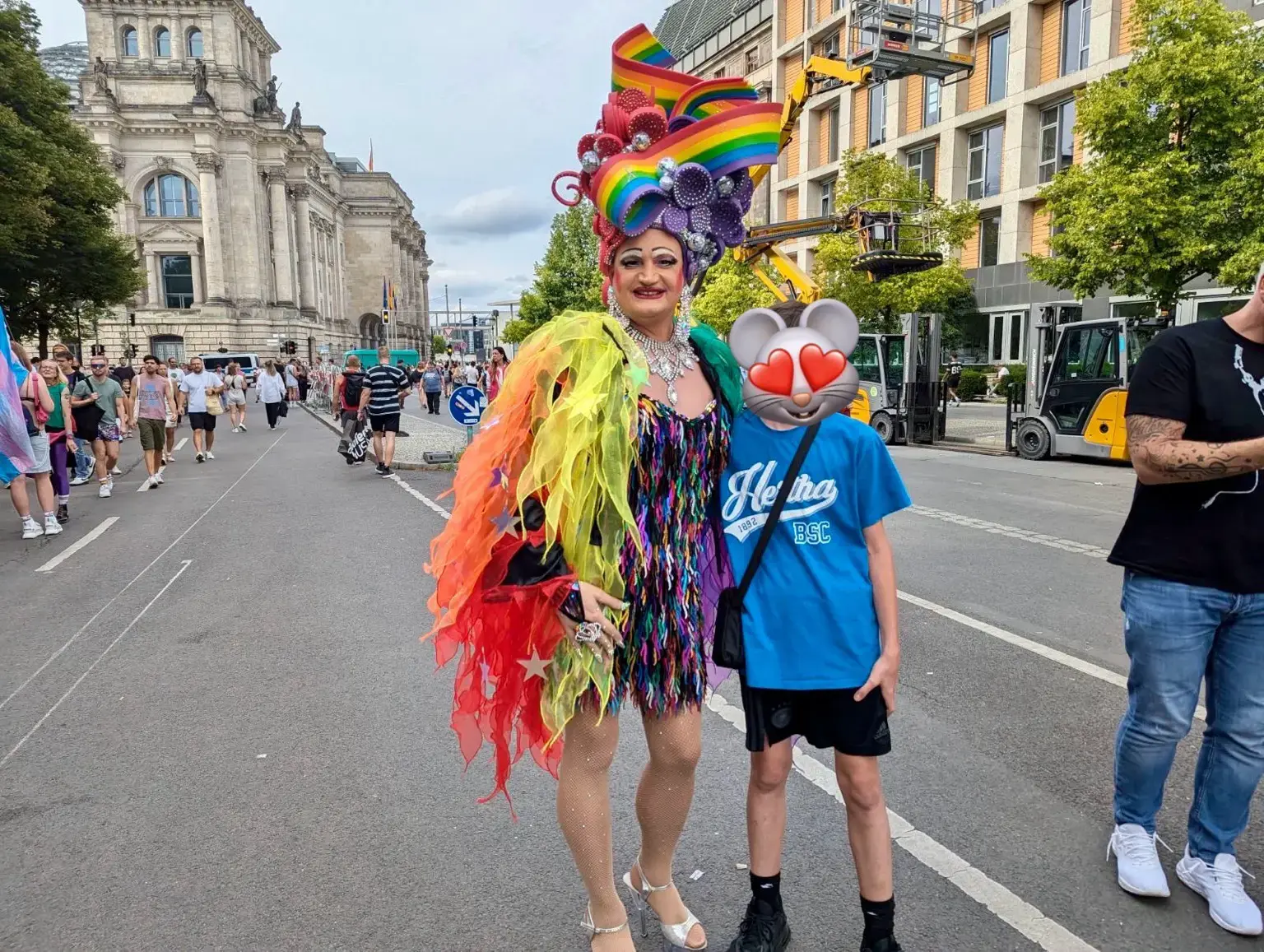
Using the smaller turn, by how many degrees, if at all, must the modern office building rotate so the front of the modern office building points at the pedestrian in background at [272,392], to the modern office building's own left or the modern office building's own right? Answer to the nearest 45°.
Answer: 0° — it already faces them

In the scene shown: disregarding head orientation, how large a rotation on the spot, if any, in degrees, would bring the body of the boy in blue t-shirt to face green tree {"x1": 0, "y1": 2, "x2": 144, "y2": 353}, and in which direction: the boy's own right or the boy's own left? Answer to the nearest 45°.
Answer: approximately 135° to the boy's own right

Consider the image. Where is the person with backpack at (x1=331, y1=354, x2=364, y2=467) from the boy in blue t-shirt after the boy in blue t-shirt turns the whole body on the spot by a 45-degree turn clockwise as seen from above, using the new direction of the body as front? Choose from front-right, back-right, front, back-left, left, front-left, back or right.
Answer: right

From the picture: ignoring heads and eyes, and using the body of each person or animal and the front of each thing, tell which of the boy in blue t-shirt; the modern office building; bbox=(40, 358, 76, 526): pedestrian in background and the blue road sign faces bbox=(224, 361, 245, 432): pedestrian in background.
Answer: the modern office building

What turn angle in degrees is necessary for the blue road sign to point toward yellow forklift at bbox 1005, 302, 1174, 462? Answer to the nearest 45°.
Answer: approximately 90° to its left

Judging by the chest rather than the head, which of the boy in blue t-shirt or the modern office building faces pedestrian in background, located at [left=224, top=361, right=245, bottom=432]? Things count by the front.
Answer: the modern office building

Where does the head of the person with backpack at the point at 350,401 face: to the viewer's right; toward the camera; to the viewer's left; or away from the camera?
away from the camera

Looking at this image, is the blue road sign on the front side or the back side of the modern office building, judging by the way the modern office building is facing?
on the front side

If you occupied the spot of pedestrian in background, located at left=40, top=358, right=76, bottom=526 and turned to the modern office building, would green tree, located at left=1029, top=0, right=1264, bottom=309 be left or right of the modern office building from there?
right

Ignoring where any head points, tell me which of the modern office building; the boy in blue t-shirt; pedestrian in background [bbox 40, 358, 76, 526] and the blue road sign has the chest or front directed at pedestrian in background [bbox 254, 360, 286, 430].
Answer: the modern office building
